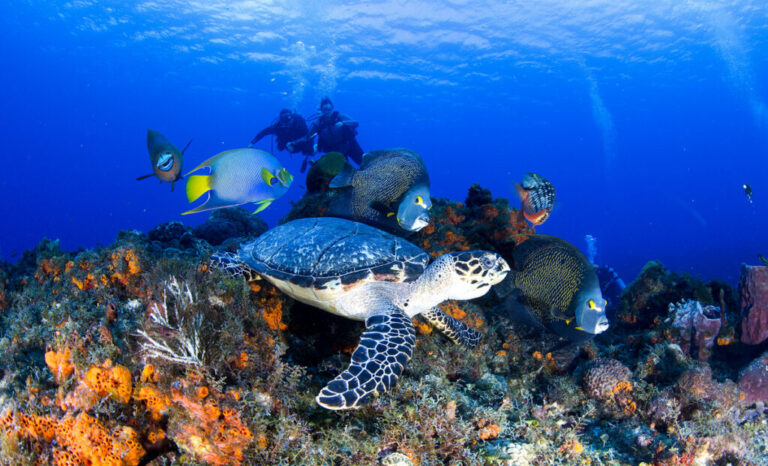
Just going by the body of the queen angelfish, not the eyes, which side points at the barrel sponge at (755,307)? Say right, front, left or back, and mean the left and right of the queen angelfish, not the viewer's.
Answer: front

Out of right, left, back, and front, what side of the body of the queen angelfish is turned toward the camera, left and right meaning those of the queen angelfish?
right

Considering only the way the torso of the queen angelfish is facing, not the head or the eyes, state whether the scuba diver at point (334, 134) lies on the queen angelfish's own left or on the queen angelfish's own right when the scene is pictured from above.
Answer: on the queen angelfish's own left

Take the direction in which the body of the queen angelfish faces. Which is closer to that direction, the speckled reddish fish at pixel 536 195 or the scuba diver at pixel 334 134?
the speckled reddish fish

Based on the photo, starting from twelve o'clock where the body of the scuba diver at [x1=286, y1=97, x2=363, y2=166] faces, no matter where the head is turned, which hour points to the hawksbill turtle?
The hawksbill turtle is roughly at 12 o'clock from the scuba diver.

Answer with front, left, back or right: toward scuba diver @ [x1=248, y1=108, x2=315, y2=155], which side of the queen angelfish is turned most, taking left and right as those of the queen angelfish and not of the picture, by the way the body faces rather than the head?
left

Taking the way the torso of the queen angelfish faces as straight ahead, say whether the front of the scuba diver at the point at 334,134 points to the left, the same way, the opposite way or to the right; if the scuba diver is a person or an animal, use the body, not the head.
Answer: to the right

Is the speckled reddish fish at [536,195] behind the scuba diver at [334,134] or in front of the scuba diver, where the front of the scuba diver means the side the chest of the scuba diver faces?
in front
